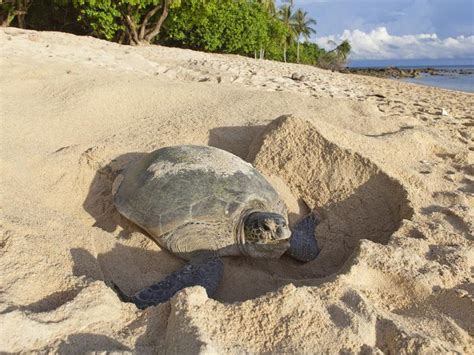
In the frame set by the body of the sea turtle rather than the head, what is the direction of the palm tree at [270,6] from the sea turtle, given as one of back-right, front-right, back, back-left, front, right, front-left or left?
back-left

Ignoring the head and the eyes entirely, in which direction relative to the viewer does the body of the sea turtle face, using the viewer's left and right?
facing the viewer and to the right of the viewer
